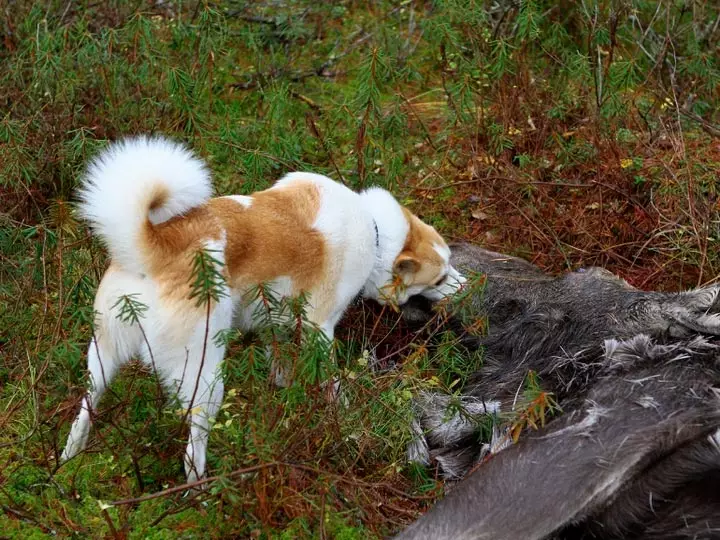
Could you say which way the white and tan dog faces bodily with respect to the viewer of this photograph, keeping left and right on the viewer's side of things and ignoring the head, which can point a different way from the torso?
facing away from the viewer and to the right of the viewer
